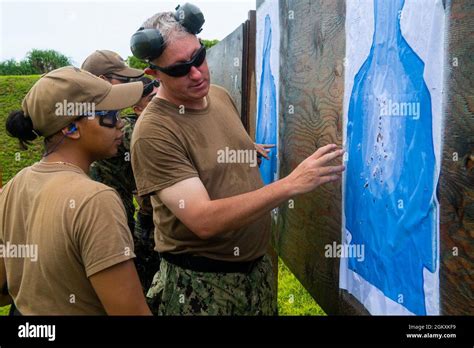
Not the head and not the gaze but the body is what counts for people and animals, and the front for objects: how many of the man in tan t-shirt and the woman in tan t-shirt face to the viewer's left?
0

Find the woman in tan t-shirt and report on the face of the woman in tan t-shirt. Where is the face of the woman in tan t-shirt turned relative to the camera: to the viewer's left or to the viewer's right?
to the viewer's right

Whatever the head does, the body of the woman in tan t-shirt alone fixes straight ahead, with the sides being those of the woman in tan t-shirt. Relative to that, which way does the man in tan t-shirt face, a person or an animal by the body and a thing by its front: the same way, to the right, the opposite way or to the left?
to the right

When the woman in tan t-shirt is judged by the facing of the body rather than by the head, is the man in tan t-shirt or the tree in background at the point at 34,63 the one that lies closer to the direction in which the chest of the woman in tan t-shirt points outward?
the man in tan t-shirt

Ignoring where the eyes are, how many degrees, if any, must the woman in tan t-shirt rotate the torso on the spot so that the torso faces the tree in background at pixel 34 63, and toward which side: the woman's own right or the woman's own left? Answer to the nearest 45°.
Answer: approximately 45° to the woman's own left

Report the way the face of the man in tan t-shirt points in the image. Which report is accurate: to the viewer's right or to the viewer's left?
to the viewer's right

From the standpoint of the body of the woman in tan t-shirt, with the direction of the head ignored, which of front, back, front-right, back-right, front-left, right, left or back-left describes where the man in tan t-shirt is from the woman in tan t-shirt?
front

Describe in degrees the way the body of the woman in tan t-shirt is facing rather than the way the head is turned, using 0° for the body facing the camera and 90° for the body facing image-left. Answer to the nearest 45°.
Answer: approximately 225°

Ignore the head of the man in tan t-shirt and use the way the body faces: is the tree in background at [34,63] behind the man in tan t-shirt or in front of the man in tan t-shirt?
behind

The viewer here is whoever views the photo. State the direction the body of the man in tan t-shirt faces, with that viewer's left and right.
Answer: facing the viewer and to the right of the viewer

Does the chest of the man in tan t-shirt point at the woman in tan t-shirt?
no

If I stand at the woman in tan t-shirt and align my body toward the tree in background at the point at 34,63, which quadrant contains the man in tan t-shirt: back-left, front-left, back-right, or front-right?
front-right
